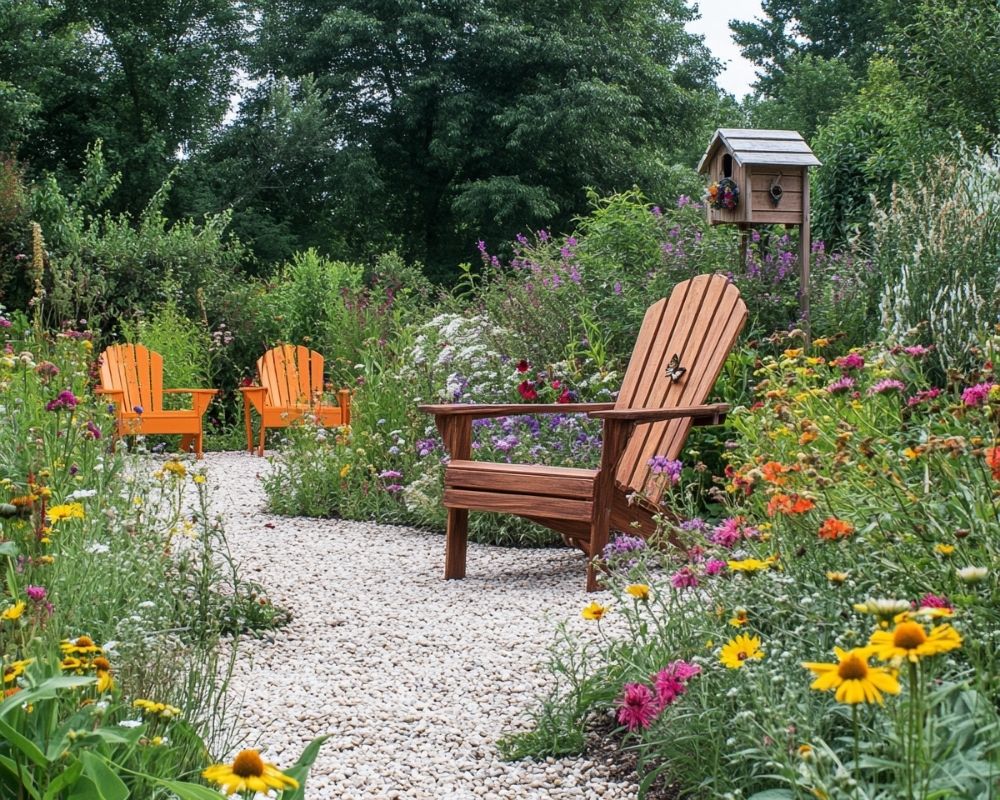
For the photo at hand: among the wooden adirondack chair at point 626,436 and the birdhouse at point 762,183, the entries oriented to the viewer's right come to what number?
0

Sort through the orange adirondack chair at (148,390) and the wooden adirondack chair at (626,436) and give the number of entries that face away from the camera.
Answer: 0

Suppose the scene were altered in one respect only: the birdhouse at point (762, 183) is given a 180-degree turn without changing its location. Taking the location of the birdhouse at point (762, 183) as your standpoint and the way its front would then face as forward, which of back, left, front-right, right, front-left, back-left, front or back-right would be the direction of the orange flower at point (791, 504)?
back-right

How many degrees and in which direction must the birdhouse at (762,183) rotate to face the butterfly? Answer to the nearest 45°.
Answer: approximately 45° to its left

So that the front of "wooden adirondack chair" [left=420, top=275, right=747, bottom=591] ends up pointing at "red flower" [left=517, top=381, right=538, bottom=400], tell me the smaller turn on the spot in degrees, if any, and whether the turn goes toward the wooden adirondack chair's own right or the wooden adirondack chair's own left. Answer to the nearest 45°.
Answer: approximately 90° to the wooden adirondack chair's own right

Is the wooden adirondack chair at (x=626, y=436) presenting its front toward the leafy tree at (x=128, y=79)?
no

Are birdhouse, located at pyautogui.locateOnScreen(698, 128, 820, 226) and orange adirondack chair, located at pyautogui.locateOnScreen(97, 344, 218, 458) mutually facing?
no

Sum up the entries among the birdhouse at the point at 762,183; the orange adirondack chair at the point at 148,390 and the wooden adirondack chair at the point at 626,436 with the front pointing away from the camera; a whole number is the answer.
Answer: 0

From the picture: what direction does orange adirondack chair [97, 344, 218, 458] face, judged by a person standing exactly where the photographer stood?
facing the viewer and to the right of the viewer

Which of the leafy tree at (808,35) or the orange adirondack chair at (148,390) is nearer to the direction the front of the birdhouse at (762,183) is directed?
the orange adirondack chair

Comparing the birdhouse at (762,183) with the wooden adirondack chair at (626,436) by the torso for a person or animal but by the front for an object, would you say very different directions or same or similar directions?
same or similar directions

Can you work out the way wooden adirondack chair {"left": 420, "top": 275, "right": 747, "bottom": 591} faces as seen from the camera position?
facing the viewer and to the left of the viewer

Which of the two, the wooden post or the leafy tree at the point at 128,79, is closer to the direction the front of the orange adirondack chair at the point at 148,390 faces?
the wooden post

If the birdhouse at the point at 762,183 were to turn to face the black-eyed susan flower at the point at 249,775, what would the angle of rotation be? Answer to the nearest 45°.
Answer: approximately 45° to its left

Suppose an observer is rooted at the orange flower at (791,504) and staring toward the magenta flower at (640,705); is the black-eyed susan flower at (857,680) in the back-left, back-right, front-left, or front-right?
front-left

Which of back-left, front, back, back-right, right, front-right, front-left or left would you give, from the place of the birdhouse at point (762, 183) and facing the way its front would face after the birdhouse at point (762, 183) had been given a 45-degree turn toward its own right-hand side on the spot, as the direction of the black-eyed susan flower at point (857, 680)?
left

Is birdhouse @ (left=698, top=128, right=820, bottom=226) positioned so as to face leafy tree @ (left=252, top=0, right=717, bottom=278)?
no

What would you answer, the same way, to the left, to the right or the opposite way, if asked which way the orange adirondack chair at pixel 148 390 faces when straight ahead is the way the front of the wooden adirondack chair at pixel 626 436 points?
to the left

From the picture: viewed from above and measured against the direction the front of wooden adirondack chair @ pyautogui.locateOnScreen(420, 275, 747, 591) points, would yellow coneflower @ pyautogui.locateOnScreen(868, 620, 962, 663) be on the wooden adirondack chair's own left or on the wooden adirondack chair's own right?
on the wooden adirondack chair's own left
